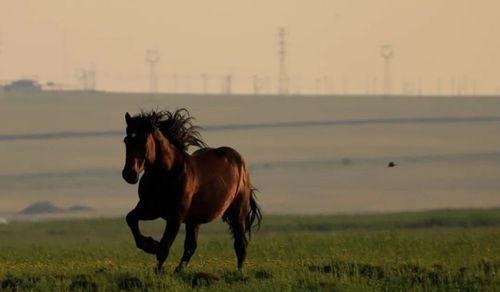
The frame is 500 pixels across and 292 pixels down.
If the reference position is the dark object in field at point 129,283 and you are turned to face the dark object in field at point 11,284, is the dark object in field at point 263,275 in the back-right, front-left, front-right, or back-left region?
back-right

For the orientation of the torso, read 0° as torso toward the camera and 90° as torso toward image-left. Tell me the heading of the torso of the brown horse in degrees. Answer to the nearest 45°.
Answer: approximately 45°
